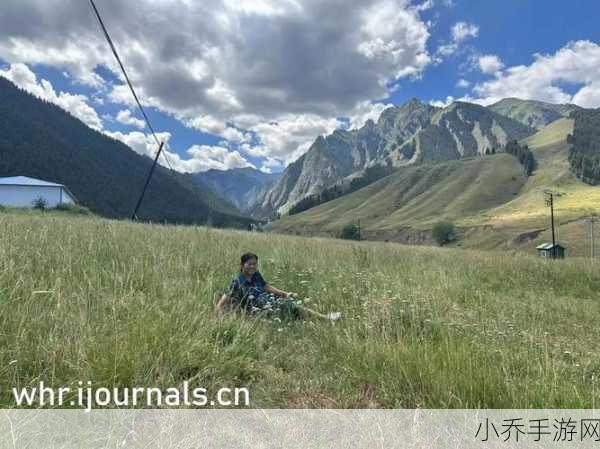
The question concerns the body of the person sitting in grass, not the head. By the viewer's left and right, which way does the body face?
facing the viewer and to the right of the viewer
